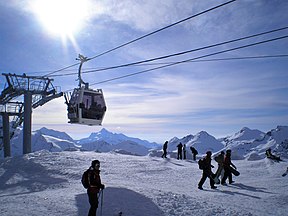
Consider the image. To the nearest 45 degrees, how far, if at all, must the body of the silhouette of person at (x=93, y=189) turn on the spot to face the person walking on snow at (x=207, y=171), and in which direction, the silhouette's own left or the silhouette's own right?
approximately 45° to the silhouette's own left

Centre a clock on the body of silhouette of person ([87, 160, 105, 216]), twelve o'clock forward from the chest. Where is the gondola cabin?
The gondola cabin is roughly at 9 o'clock from the silhouette of person.

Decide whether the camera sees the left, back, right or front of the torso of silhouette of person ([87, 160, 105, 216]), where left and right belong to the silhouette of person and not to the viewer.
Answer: right
